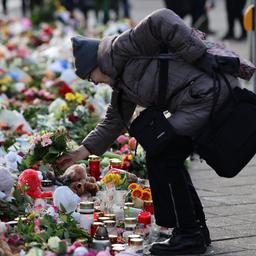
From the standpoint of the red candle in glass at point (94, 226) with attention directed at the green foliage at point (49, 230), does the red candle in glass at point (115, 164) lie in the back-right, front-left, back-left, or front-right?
back-right

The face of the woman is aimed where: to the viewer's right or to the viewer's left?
to the viewer's left

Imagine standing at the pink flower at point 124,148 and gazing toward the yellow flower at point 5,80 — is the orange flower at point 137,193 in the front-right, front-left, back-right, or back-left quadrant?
back-left

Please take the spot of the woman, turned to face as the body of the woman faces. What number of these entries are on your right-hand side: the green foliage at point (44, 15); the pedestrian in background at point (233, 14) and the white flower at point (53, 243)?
2

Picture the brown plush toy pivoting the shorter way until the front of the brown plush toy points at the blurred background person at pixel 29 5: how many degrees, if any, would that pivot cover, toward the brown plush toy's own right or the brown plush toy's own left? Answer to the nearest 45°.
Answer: approximately 135° to the brown plush toy's own left

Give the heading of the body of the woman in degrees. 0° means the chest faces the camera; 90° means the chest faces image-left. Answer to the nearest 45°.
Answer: approximately 90°

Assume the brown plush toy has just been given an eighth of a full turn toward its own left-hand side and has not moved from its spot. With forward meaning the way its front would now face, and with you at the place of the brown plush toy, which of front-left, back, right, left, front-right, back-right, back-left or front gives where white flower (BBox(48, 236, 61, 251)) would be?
right

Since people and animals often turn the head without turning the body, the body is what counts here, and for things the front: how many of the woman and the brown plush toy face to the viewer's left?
1

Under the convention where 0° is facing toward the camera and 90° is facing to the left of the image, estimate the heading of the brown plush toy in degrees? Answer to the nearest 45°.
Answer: approximately 315°
